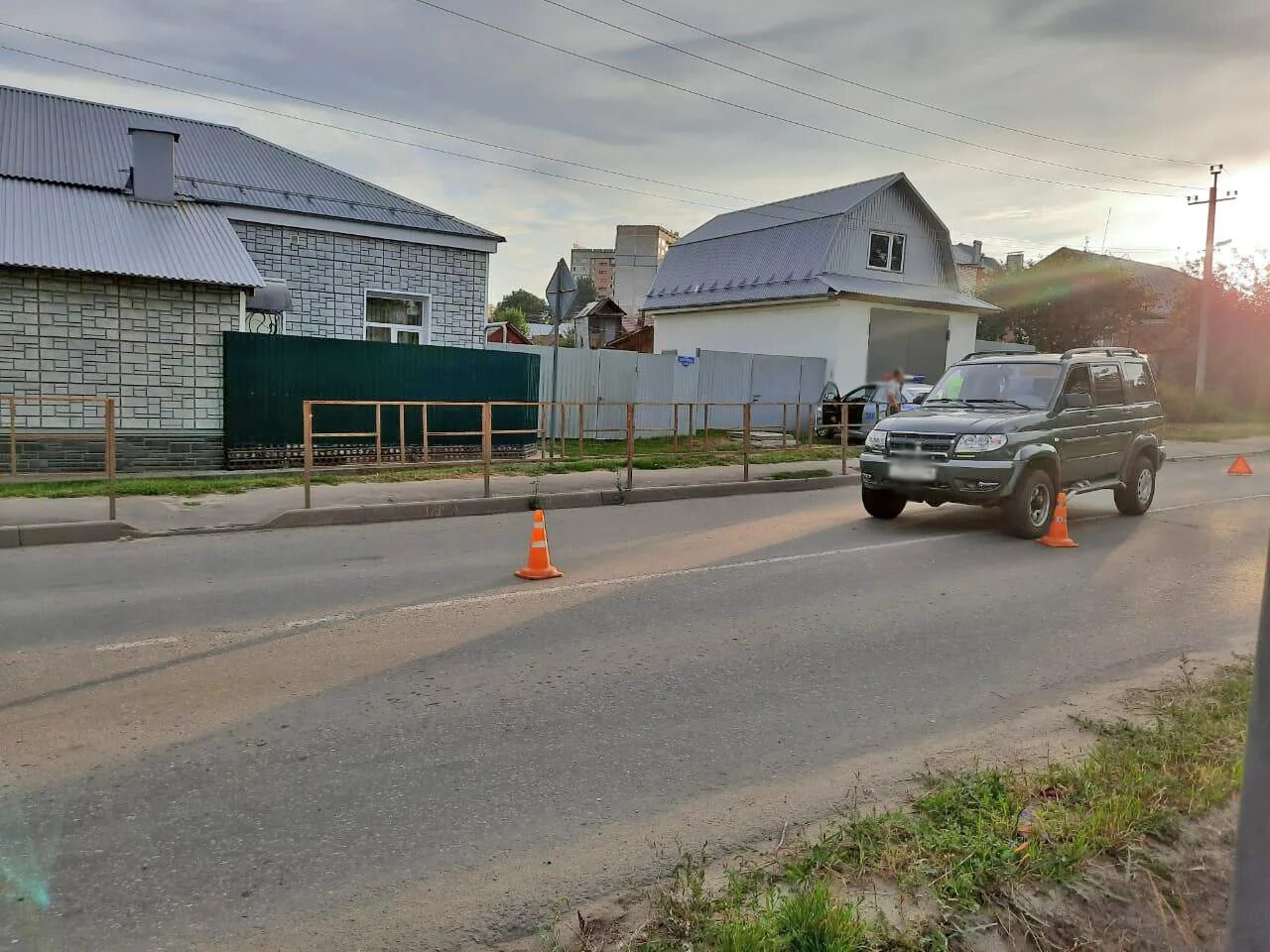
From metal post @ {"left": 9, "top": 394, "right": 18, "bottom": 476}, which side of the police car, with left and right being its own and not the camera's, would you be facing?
front

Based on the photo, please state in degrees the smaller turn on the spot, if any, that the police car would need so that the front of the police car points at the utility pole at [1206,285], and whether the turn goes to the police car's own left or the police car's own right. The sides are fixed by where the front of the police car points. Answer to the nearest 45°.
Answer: approximately 180°

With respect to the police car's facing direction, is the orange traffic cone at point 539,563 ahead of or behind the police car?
ahead

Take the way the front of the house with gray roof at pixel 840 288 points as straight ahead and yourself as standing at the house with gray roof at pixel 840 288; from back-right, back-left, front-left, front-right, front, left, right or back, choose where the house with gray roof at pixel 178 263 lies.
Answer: right

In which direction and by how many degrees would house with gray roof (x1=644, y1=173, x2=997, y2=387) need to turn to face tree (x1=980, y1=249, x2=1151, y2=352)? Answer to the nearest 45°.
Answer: approximately 90° to its left

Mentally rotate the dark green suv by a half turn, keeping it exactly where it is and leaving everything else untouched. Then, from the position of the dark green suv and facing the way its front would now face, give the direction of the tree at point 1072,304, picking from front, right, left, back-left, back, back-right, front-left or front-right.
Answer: front-left

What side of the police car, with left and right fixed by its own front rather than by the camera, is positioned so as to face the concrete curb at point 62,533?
front

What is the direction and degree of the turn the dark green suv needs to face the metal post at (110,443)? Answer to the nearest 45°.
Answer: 0° — it already faces it

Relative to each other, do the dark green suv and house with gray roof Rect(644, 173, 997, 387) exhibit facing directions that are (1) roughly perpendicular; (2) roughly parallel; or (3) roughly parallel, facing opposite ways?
roughly perpendicular

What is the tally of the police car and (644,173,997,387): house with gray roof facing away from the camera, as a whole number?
0
